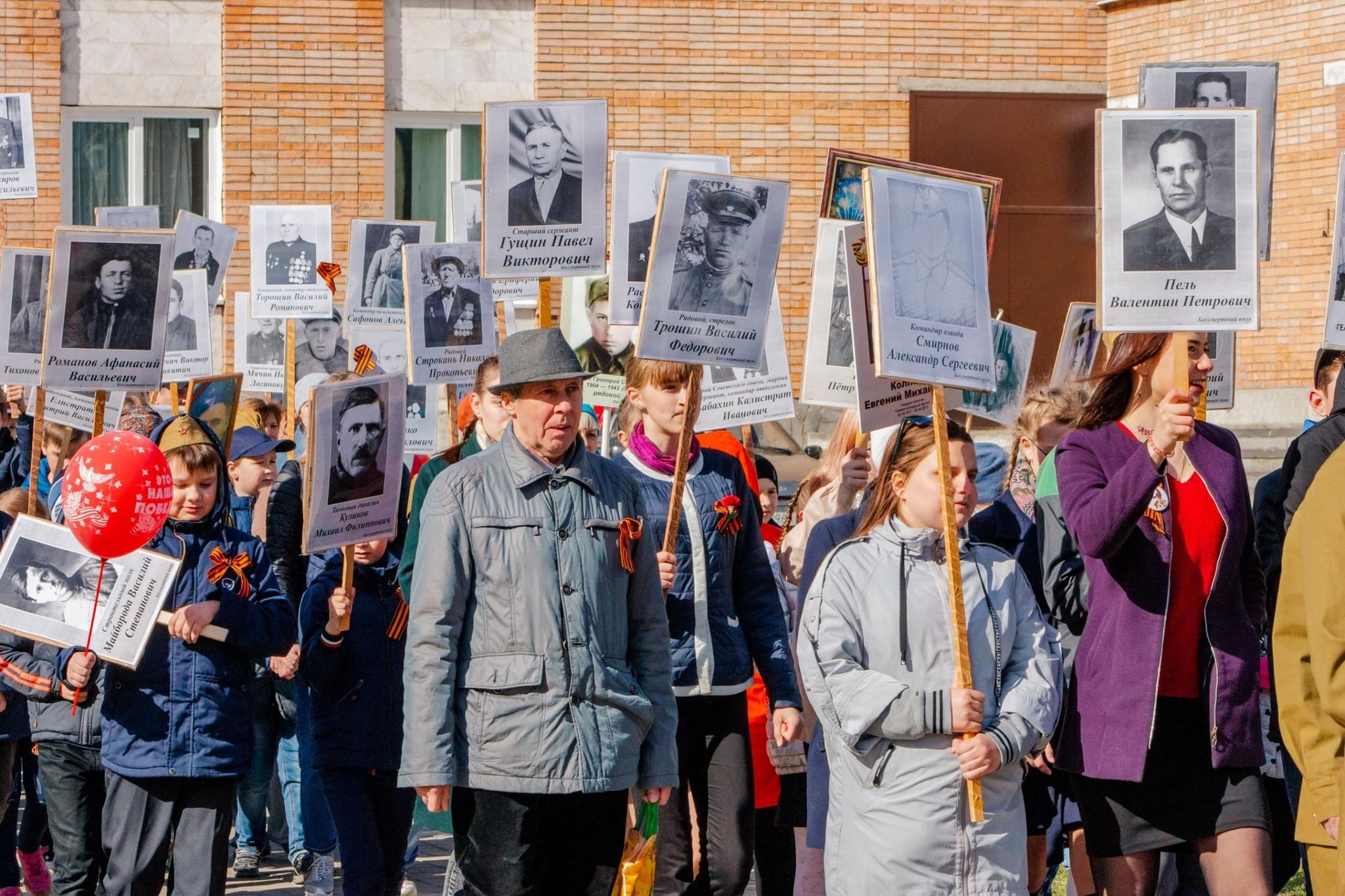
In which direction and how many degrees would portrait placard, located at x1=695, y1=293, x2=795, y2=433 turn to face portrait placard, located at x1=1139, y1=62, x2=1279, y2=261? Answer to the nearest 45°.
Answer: approximately 90° to its left

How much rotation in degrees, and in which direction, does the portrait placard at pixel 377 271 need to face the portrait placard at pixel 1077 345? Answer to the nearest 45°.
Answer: approximately 45° to its left

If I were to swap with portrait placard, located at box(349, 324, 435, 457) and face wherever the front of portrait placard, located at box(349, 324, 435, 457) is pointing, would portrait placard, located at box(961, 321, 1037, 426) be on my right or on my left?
on my left

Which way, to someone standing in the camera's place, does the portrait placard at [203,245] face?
facing the viewer

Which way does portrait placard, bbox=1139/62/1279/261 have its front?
toward the camera

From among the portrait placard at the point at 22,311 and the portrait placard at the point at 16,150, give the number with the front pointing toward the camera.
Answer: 2

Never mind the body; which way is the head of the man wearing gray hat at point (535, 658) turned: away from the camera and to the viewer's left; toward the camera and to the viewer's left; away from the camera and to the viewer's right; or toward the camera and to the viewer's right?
toward the camera and to the viewer's right

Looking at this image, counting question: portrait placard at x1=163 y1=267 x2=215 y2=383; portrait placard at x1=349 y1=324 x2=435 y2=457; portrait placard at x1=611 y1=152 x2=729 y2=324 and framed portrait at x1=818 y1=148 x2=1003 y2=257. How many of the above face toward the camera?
4

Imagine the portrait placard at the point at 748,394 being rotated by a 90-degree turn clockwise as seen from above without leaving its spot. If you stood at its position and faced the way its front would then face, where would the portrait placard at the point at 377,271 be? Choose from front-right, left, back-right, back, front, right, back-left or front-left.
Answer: front-right

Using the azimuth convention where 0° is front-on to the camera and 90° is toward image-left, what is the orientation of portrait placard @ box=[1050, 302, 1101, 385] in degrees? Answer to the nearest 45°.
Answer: approximately 315°

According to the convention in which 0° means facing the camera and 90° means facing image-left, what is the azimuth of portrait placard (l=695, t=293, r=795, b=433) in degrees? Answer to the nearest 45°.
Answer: approximately 0°
